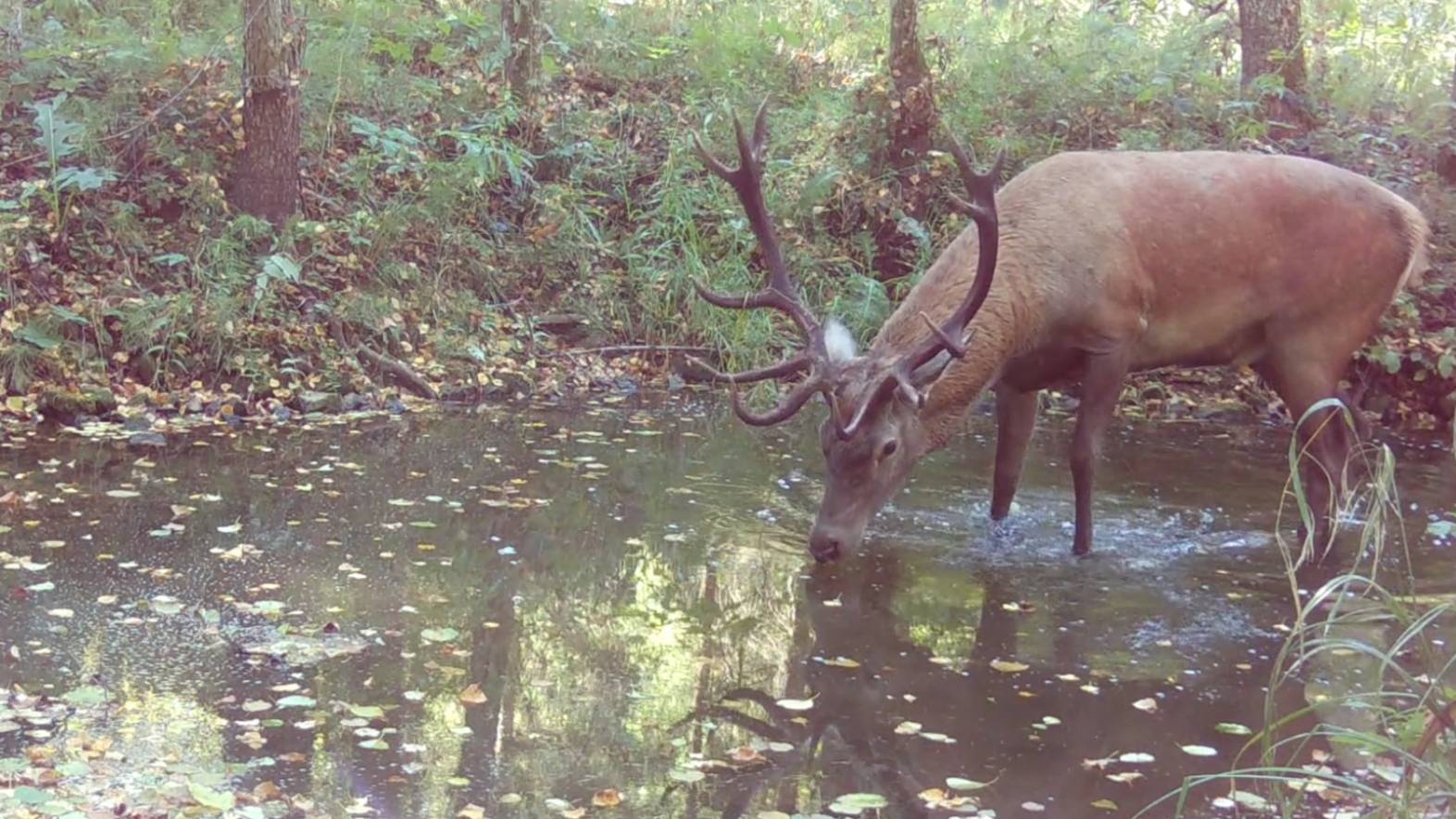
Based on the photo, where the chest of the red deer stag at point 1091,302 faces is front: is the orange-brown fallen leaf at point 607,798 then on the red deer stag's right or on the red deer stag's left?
on the red deer stag's left

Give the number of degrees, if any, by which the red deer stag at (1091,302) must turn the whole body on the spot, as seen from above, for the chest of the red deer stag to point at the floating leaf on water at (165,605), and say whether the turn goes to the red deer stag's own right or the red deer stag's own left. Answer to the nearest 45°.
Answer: approximately 45° to the red deer stag's own left

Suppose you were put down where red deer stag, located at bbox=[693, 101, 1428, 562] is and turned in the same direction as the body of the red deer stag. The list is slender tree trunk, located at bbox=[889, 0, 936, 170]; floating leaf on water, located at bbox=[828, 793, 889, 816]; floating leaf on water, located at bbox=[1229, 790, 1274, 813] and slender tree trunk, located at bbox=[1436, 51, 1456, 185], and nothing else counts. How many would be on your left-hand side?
2

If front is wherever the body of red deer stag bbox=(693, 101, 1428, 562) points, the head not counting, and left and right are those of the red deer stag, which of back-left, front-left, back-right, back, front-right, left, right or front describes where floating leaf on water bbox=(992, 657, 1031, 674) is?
left

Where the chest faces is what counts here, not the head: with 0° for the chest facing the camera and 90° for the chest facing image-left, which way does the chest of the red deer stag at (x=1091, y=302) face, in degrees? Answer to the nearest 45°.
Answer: approximately 90°

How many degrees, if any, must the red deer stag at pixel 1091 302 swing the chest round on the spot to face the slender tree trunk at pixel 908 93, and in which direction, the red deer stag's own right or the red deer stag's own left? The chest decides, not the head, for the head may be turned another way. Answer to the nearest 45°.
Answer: approximately 90° to the red deer stag's own right

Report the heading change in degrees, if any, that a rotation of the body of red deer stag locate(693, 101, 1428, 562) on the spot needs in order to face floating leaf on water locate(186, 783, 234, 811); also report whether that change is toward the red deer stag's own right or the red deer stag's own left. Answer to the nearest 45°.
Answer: approximately 45° to the red deer stag's own left

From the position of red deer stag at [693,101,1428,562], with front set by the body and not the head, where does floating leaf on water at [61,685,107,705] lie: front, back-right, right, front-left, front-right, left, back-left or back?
front-left

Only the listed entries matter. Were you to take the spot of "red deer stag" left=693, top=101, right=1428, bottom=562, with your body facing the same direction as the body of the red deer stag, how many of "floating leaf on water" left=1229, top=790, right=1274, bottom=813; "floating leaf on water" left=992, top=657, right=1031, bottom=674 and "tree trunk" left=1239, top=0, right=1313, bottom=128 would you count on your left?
2

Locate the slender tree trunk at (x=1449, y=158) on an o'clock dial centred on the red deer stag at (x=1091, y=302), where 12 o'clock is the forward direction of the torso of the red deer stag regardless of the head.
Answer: The slender tree trunk is roughly at 4 o'clock from the red deer stag.

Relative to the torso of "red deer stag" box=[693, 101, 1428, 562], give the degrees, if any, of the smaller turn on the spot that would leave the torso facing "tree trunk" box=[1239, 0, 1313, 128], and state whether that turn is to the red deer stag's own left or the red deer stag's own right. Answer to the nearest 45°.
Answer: approximately 90° to the red deer stag's own right

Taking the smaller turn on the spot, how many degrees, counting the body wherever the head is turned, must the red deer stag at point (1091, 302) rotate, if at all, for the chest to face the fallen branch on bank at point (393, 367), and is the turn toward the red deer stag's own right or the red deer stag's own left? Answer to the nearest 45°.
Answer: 0° — it already faces it

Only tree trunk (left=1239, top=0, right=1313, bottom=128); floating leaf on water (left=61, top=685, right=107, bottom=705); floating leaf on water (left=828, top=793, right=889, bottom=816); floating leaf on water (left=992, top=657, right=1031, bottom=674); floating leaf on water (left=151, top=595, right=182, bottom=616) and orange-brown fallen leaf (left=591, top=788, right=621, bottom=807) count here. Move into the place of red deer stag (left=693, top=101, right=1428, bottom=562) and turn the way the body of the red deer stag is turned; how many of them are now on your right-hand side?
1

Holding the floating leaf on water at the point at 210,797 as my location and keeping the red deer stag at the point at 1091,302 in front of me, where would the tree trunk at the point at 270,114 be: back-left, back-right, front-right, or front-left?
front-left
